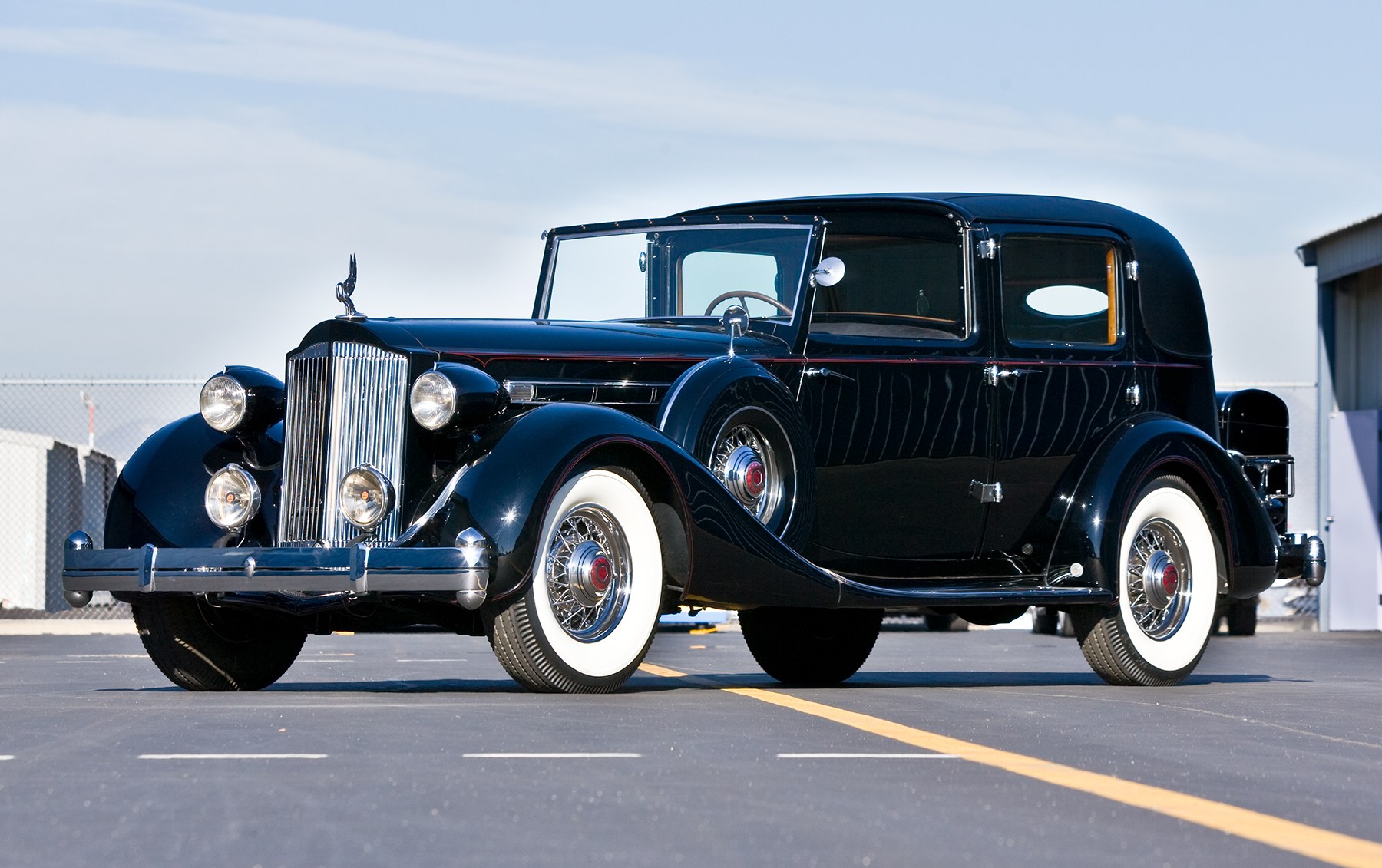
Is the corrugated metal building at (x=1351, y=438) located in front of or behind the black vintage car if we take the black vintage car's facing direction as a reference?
behind

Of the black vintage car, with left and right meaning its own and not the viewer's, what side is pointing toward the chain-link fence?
right

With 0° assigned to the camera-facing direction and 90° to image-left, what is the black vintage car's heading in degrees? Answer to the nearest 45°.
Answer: approximately 45°
